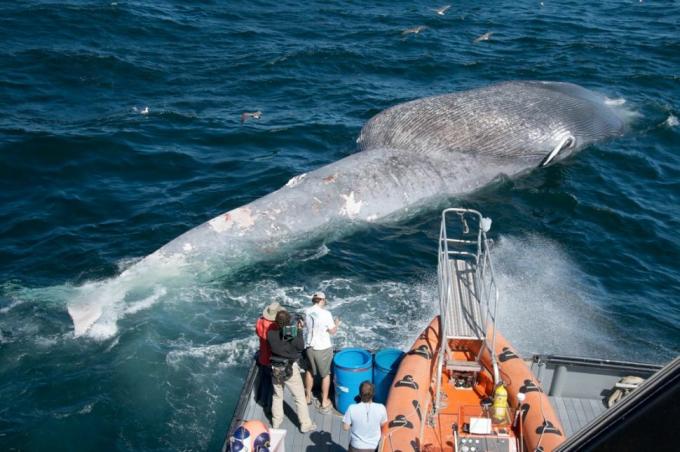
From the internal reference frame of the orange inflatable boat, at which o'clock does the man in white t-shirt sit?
The man in white t-shirt is roughly at 9 o'clock from the orange inflatable boat.

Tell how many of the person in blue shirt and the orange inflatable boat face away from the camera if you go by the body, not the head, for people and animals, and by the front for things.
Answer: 2

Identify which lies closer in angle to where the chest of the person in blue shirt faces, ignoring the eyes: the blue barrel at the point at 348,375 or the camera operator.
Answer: the blue barrel

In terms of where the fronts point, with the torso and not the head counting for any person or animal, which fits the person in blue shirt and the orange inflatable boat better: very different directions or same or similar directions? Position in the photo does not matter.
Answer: same or similar directions

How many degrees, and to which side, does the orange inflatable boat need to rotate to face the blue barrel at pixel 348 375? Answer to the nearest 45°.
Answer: approximately 90° to its left

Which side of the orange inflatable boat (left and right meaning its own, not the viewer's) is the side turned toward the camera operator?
left

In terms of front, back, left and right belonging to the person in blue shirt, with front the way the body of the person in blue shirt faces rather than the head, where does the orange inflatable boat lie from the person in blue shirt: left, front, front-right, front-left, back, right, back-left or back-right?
front-right

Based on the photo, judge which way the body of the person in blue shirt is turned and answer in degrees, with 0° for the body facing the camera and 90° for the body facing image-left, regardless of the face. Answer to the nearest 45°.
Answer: approximately 180°

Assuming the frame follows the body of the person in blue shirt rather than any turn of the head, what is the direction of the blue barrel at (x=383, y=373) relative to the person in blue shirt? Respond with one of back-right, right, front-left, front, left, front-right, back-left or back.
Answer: front

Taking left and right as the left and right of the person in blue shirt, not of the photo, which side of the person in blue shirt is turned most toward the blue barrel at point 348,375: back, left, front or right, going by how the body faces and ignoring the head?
front

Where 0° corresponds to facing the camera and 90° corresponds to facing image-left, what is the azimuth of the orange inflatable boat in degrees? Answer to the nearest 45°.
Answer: approximately 180°

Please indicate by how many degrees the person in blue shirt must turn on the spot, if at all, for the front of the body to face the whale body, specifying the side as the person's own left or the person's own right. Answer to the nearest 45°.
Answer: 0° — they already face it

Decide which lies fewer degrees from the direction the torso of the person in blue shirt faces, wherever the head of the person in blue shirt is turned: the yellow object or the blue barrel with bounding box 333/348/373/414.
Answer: the blue barrel

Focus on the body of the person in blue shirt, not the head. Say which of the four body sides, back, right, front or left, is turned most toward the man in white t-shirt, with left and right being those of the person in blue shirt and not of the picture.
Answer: front
